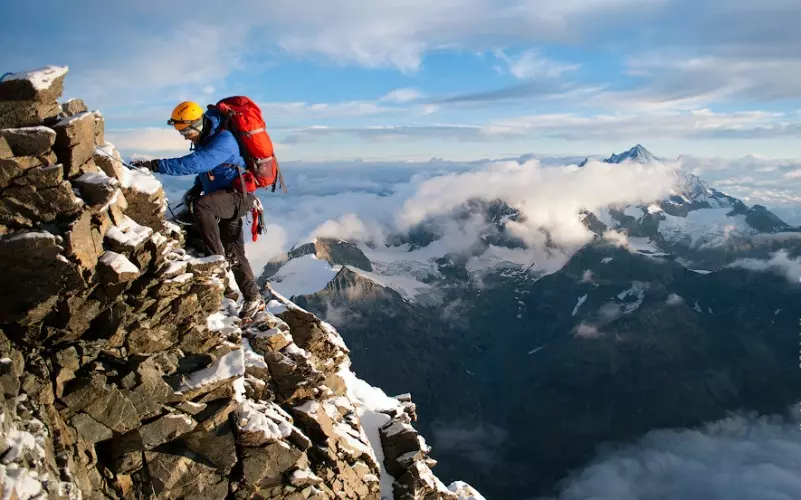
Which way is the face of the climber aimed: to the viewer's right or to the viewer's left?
to the viewer's left

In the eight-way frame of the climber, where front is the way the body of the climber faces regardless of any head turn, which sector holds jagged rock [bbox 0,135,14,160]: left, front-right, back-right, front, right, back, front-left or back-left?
front-left

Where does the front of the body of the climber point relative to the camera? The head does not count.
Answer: to the viewer's left

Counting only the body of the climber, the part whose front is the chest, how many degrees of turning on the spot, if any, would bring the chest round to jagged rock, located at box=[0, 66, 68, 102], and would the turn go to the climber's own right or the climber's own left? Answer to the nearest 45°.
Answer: approximately 45° to the climber's own left
